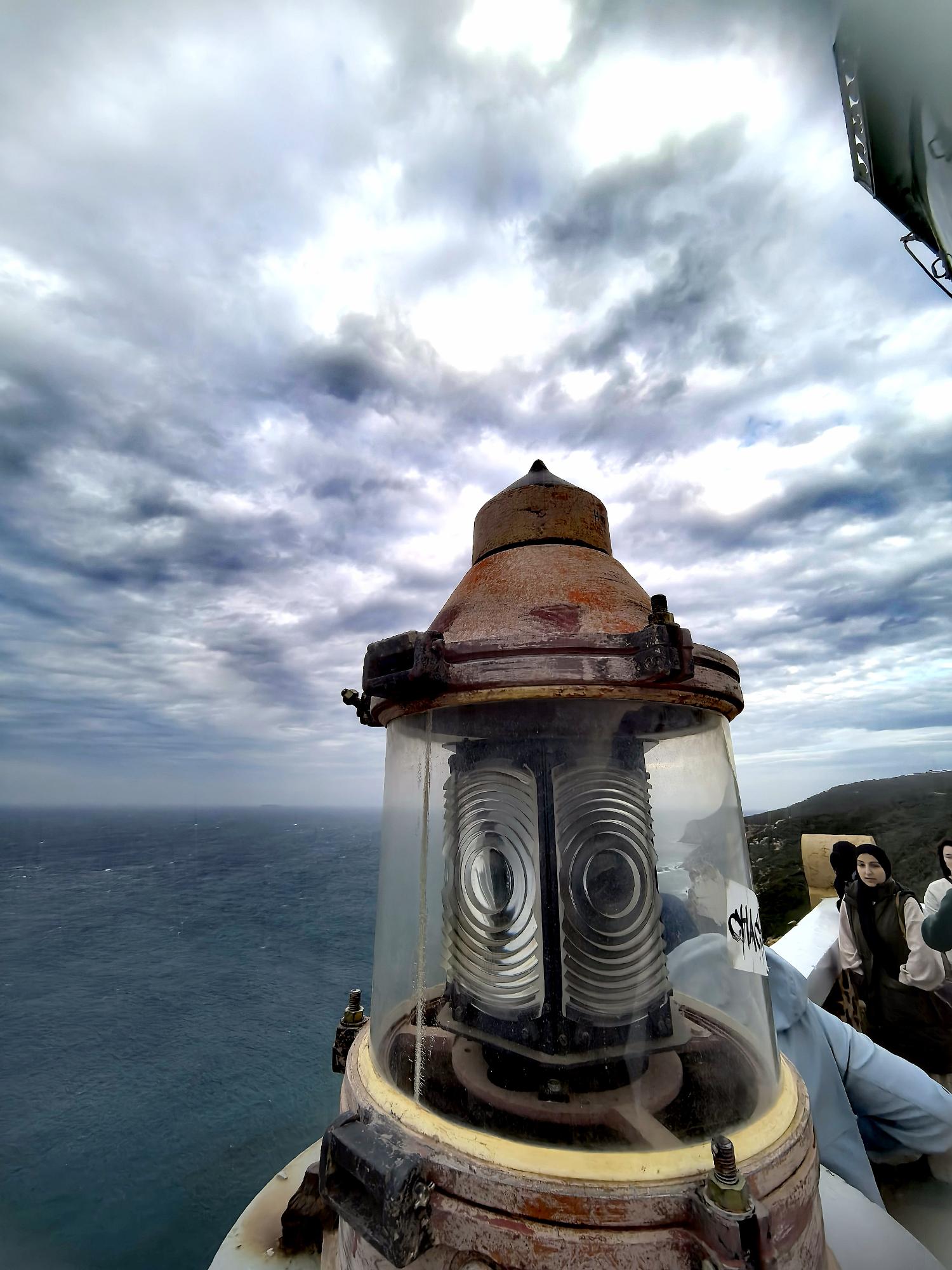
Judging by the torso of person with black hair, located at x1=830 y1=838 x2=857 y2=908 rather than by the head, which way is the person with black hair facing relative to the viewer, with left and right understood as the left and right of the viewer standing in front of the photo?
facing away from the viewer

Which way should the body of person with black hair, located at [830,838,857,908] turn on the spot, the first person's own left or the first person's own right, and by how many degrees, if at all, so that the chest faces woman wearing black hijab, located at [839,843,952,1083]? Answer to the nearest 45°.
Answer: approximately 180°

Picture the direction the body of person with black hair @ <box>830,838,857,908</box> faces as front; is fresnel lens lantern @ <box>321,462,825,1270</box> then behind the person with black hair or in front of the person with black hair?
behind

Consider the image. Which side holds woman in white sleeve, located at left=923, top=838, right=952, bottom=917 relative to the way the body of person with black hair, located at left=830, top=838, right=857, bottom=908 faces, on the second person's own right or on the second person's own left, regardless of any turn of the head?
on the second person's own right
